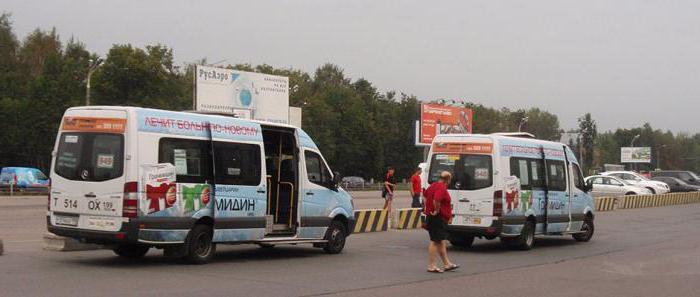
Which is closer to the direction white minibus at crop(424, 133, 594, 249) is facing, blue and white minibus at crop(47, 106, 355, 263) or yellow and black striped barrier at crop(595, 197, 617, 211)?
the yellow and black striped barrier

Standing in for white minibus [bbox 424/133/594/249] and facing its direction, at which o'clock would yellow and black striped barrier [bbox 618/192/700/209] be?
The yellow and black striped barrier is roughly at 11 o'clock from the white minibus.

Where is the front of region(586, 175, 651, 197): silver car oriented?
to the viewer's right

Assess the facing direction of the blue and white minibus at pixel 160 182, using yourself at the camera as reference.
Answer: facing away from the viewer and to the right of the viewer

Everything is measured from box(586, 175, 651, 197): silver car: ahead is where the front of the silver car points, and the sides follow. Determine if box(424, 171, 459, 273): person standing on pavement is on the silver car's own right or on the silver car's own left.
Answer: on the silver car's own right

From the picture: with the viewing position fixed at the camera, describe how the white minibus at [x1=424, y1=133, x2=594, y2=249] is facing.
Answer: facing away from the viewer and to the right of the viewer

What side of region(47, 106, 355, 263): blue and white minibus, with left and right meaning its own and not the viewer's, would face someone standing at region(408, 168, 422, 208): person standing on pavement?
front

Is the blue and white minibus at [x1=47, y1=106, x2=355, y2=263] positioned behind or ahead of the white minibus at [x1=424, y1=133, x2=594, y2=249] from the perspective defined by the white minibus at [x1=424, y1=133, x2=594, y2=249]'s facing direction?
behind

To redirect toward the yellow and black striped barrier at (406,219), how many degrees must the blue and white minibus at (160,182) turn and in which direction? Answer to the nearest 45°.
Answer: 0° — it already faces it

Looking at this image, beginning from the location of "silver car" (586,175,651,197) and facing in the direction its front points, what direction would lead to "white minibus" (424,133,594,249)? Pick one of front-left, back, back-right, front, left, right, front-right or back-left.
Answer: right

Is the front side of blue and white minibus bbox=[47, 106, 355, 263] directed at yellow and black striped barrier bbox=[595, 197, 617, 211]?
yes
